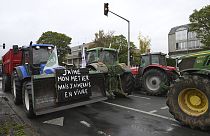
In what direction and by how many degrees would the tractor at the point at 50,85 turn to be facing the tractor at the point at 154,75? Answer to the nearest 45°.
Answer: approximately 90° to its left

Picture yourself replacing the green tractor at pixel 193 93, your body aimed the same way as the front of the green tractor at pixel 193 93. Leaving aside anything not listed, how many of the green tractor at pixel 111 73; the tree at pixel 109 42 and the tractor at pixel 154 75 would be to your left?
0

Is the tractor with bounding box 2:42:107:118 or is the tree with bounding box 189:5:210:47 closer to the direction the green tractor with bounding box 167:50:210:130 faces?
the tractor

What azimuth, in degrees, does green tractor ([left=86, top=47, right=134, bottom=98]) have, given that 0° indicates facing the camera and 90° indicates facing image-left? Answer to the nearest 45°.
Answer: approximately 315°

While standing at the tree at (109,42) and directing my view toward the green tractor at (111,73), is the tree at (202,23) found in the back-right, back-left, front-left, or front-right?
front-left

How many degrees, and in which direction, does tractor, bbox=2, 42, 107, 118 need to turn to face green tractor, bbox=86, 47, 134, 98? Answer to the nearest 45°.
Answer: approximately 90° to its left

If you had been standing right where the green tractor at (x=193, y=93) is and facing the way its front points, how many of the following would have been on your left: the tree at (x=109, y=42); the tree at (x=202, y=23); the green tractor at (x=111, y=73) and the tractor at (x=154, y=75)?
0

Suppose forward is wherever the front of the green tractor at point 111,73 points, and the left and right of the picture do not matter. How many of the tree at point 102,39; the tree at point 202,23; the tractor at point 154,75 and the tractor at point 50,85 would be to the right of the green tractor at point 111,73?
1

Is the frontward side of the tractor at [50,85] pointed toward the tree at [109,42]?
no

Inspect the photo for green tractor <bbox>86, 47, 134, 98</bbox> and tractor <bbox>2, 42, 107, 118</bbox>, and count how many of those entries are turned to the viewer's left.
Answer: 0

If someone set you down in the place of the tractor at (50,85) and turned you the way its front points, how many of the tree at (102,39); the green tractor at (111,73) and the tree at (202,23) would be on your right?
0

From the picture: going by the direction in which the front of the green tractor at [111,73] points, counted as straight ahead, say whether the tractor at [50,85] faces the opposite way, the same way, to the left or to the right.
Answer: the same way

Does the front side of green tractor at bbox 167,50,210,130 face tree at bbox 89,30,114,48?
no

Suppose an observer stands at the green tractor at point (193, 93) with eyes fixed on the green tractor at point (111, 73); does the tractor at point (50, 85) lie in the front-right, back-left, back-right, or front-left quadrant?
front-left

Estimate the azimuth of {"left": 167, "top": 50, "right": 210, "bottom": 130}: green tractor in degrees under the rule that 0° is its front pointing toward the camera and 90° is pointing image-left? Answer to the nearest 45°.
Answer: approximately 90°
